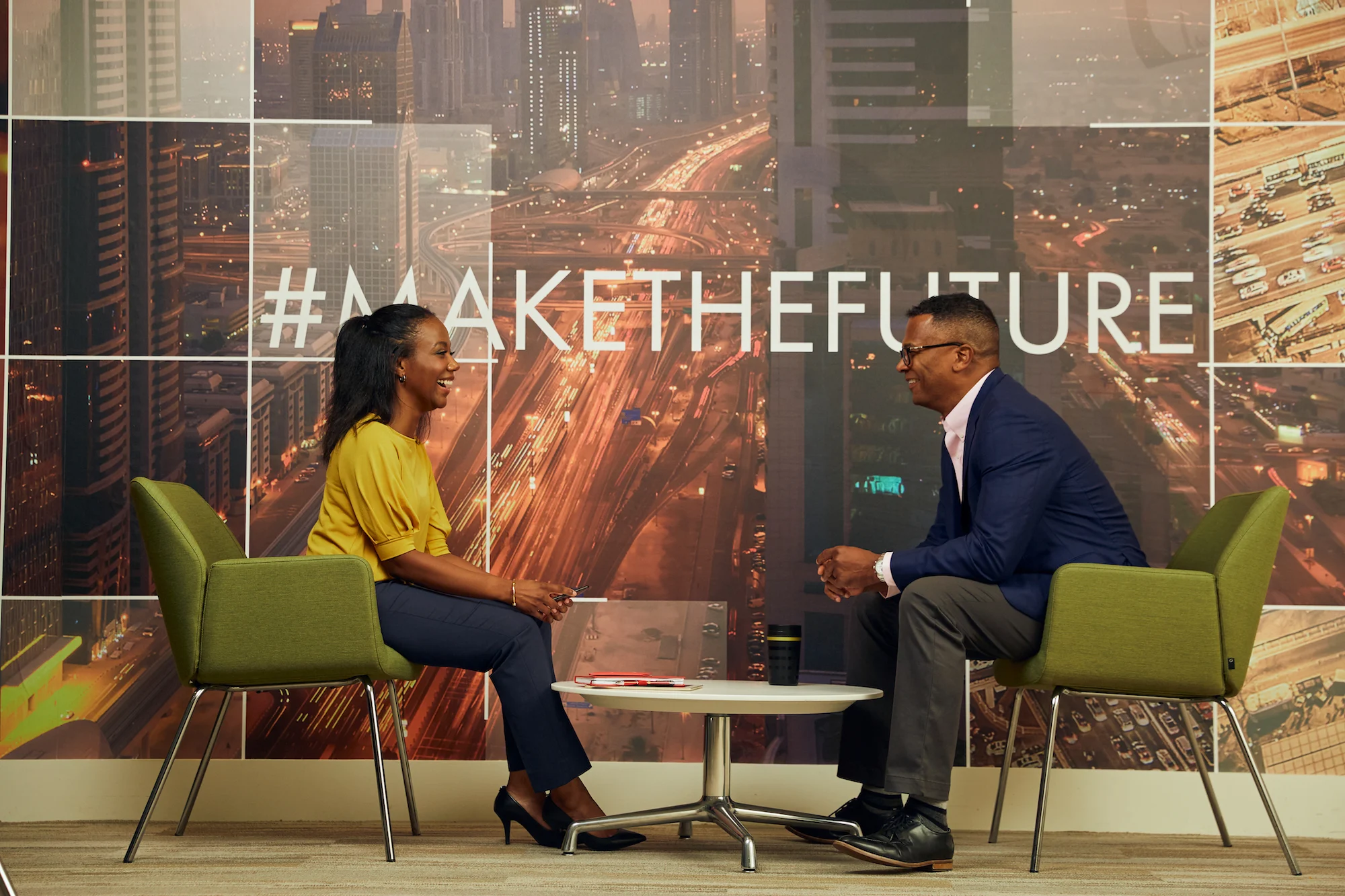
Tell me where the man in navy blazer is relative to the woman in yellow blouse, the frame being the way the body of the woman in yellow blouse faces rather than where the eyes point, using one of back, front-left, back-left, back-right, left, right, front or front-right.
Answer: front

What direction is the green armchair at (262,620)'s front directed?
to the viewer's right

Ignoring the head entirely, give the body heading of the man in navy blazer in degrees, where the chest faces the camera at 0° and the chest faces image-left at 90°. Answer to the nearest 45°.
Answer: approximately 90°

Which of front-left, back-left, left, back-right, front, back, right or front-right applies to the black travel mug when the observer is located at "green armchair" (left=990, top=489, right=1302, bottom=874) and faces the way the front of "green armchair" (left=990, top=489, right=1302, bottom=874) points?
front

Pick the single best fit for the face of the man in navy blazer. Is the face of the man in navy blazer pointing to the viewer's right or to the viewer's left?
to the viewer's left

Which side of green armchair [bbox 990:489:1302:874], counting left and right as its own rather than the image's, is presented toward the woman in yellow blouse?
front

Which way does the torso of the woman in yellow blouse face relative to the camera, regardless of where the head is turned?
to the viewer's right

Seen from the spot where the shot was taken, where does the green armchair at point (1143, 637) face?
facing to the left of the viewer

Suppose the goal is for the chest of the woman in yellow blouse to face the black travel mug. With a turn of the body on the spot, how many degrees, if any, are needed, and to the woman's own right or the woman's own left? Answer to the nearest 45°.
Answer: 0° — they already face it

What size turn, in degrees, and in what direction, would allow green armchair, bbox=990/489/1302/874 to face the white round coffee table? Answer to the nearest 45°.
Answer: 0° — it already faces it

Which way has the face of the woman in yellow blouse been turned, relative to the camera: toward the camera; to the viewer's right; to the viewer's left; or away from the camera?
to the viewer's right

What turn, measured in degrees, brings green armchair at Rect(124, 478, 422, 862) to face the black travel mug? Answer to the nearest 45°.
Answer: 0° — it already faces it

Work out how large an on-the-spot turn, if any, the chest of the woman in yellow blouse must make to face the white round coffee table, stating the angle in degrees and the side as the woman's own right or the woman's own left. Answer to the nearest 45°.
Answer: approximately 45° to the woman's own right
